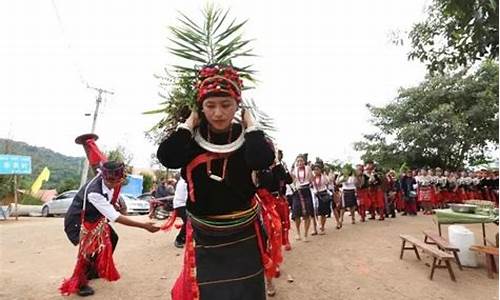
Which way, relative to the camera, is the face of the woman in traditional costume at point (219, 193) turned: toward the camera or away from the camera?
toward the camera

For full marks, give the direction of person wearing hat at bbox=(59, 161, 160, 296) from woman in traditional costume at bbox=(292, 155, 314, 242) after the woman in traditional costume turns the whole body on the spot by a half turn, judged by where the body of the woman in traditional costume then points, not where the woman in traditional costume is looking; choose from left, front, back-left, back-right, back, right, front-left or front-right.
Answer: back-left

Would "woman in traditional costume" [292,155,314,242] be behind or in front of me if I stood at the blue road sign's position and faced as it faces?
in front

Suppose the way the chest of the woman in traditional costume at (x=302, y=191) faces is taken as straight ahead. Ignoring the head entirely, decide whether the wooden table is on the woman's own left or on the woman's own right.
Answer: on the woman's own left

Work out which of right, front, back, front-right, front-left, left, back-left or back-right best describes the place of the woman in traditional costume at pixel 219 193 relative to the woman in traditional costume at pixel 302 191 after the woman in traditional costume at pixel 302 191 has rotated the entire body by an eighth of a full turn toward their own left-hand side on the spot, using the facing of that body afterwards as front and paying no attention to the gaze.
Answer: front-right

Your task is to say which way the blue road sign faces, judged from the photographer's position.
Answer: facing the viewer

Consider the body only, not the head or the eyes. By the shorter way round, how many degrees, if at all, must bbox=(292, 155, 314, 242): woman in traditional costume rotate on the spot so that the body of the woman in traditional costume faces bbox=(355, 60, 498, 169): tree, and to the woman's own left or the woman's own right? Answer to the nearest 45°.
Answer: approximately 135° to the woman's own left

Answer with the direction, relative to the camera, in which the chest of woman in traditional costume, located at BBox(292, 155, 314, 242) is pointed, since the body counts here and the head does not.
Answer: toward the camera

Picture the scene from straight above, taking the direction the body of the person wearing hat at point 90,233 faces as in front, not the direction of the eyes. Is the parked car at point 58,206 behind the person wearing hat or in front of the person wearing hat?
behind

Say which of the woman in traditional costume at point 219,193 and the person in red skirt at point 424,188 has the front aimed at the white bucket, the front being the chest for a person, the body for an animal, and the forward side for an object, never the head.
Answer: the person in red skirt
